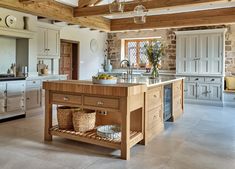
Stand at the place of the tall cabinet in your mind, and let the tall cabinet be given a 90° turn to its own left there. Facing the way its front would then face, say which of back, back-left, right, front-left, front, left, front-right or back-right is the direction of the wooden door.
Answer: back

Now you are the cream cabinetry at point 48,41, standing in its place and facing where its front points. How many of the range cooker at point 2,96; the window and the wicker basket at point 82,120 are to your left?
1

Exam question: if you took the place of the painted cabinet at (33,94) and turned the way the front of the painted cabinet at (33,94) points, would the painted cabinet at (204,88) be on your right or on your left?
on your left

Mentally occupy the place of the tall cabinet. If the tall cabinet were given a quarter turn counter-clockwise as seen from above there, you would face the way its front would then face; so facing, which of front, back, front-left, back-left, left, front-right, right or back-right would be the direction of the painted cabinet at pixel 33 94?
back-right

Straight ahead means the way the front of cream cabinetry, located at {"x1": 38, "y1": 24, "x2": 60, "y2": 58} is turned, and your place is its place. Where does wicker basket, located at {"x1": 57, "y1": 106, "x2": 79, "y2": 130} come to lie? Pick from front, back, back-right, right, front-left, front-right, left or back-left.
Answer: front-right

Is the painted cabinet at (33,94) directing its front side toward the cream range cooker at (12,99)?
no

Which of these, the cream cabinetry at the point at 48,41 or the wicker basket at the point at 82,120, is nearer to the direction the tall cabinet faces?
the wicker basket

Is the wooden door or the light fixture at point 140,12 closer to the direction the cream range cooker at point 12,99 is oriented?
the light fixture

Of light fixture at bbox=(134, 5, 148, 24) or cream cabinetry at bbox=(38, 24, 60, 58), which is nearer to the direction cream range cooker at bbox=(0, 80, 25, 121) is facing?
the light fixture

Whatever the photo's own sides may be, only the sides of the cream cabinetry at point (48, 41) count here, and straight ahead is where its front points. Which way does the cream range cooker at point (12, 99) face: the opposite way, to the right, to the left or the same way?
the same way

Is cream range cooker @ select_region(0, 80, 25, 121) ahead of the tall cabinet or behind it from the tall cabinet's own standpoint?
ahead

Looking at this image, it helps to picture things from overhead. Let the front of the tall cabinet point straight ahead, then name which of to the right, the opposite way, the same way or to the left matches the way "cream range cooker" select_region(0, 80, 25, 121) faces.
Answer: to the left

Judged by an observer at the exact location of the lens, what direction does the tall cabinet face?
facing the viewer

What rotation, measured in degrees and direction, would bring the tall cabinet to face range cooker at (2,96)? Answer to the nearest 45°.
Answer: approximately 45° to its right
